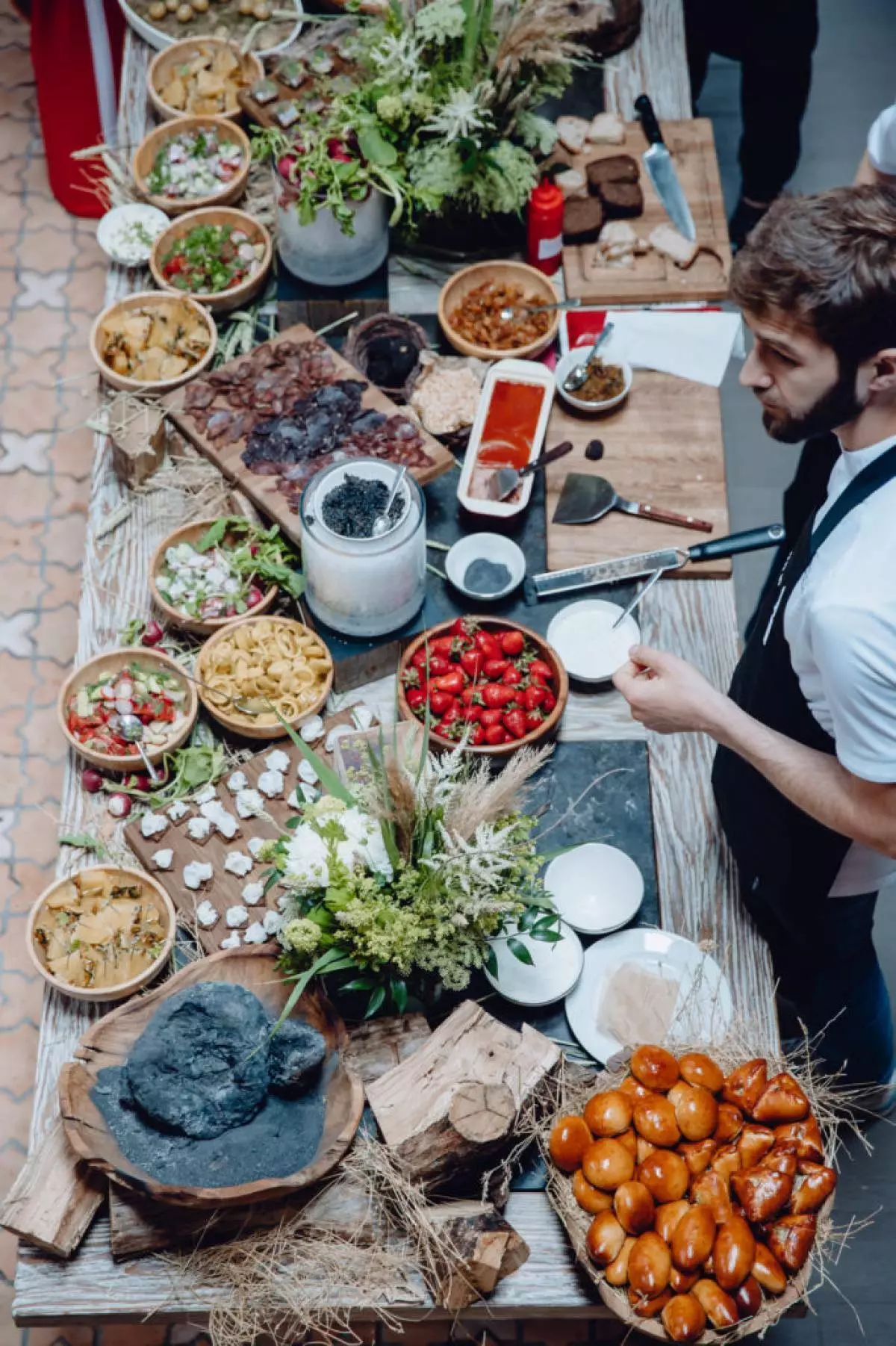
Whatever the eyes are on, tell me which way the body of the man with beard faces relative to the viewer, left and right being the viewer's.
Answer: facing to the left of the viewer

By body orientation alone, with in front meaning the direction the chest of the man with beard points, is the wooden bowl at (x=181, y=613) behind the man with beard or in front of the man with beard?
in front

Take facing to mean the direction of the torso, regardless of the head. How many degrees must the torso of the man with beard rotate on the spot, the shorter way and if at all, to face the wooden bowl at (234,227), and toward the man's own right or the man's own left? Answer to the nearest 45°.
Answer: approximately 45° to the man's own right

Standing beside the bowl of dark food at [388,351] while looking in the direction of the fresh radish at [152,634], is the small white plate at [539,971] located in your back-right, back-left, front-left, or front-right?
front-left

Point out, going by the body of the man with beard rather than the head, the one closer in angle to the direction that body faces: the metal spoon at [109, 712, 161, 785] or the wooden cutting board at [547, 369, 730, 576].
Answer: the metal spoon

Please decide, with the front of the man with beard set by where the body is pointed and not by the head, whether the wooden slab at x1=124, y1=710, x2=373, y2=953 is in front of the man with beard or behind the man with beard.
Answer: in front

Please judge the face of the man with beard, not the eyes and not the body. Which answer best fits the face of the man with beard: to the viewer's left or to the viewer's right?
to the viewer's left
